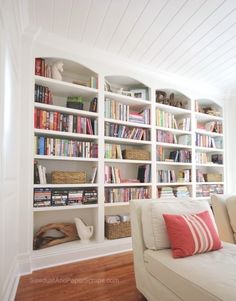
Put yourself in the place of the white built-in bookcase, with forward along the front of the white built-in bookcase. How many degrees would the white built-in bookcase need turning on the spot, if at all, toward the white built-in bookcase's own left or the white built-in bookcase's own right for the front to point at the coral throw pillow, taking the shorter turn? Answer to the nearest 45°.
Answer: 0° — it already faces it
